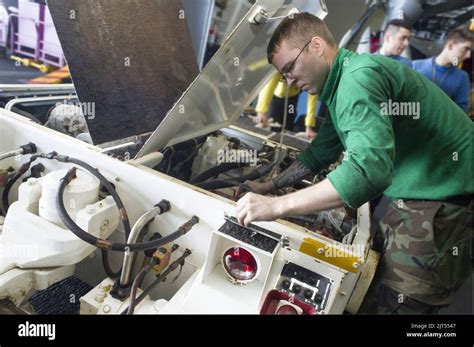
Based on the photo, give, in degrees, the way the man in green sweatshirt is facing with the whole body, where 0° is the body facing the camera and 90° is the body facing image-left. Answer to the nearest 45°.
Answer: approximately 90°

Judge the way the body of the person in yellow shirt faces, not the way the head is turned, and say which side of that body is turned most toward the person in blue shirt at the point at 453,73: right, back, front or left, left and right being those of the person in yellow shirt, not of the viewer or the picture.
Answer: left

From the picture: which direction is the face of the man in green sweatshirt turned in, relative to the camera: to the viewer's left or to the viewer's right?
to the viewer's left

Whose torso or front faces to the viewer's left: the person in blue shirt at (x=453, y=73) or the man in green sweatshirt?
the man in green sweatshirt

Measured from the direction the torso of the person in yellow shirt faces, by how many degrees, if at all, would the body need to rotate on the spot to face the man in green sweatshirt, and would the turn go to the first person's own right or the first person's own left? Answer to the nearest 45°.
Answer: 0° — they already face them

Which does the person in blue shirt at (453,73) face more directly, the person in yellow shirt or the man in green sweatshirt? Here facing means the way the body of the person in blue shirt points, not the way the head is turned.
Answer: the man in green sweatshirt

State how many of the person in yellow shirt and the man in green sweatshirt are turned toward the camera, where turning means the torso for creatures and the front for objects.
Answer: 1

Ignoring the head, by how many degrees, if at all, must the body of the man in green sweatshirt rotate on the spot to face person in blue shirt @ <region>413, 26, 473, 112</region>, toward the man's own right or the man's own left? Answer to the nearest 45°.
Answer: approximately 90° to the man's own right

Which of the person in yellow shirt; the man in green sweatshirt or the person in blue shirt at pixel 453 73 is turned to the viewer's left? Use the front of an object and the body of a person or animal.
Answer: the man in green sweatshirt

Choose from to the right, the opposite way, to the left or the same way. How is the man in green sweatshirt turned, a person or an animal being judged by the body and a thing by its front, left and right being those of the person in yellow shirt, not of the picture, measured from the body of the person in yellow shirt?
to the right

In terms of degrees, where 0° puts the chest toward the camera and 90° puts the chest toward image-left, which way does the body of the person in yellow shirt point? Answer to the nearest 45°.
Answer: approximately 0°

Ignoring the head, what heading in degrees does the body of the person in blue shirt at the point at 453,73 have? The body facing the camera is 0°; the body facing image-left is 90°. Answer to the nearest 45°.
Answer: approximately 315°
